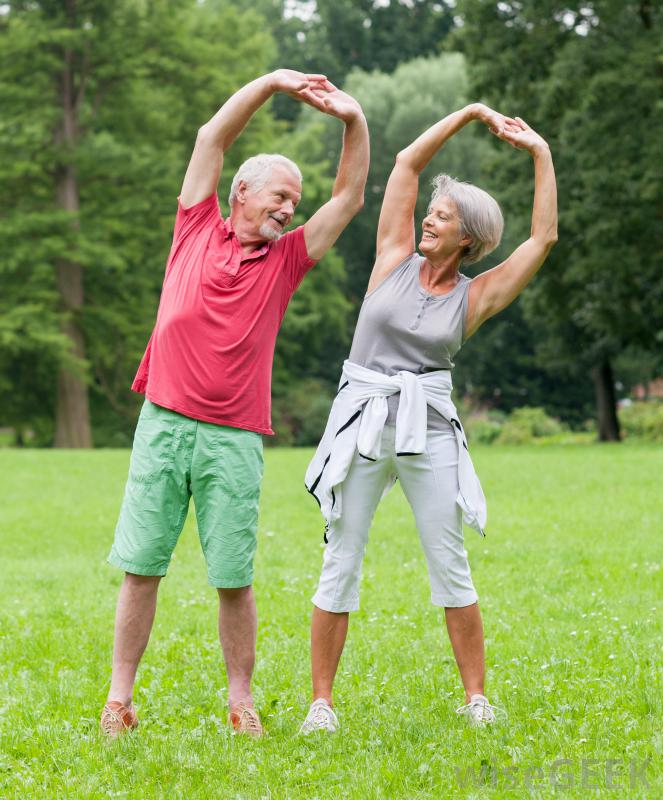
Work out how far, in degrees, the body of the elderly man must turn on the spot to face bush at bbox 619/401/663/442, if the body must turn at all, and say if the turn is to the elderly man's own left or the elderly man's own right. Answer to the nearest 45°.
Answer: approximately 135° to the elderly man's own left

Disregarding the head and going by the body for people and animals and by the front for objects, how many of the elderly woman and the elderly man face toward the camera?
2

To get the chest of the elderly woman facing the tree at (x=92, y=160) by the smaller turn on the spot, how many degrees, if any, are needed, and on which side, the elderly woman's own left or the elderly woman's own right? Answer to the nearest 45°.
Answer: approximately 180°

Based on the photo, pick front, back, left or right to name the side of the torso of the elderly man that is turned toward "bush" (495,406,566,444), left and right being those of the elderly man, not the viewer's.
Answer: back

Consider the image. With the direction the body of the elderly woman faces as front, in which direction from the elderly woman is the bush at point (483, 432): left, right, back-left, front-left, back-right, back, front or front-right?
back

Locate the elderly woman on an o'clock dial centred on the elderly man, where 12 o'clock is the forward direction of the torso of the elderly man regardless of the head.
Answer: The elderly woman is roughly at 9 o'clock from the elderly man.

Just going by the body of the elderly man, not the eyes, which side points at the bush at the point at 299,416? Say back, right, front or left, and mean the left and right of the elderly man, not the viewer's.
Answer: back
